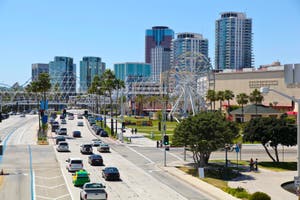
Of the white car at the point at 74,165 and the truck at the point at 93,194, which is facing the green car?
the truck

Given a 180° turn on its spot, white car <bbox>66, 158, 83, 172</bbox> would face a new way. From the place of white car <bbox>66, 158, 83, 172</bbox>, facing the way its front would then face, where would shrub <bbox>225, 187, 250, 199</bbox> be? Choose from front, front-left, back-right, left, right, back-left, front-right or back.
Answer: front-left

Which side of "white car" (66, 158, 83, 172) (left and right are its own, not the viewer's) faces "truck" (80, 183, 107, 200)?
back

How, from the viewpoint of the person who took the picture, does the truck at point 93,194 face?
facing away from the viewer

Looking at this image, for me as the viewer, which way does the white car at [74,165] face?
facing away from the viewer

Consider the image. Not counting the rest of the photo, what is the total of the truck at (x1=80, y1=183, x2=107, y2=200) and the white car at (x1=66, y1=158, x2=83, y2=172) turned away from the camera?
2

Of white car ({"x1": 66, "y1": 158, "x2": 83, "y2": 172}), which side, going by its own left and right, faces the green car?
back

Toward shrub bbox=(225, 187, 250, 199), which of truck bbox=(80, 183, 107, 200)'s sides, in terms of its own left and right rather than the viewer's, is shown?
right

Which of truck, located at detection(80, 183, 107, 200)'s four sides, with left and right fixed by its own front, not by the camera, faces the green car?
front

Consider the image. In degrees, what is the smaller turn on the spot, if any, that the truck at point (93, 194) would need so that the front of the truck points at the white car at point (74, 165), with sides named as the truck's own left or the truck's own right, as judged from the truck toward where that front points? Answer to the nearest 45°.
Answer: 0° — it already faces it

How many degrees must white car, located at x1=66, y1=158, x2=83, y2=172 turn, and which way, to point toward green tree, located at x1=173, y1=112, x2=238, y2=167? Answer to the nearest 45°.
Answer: approximately 90° to its right
